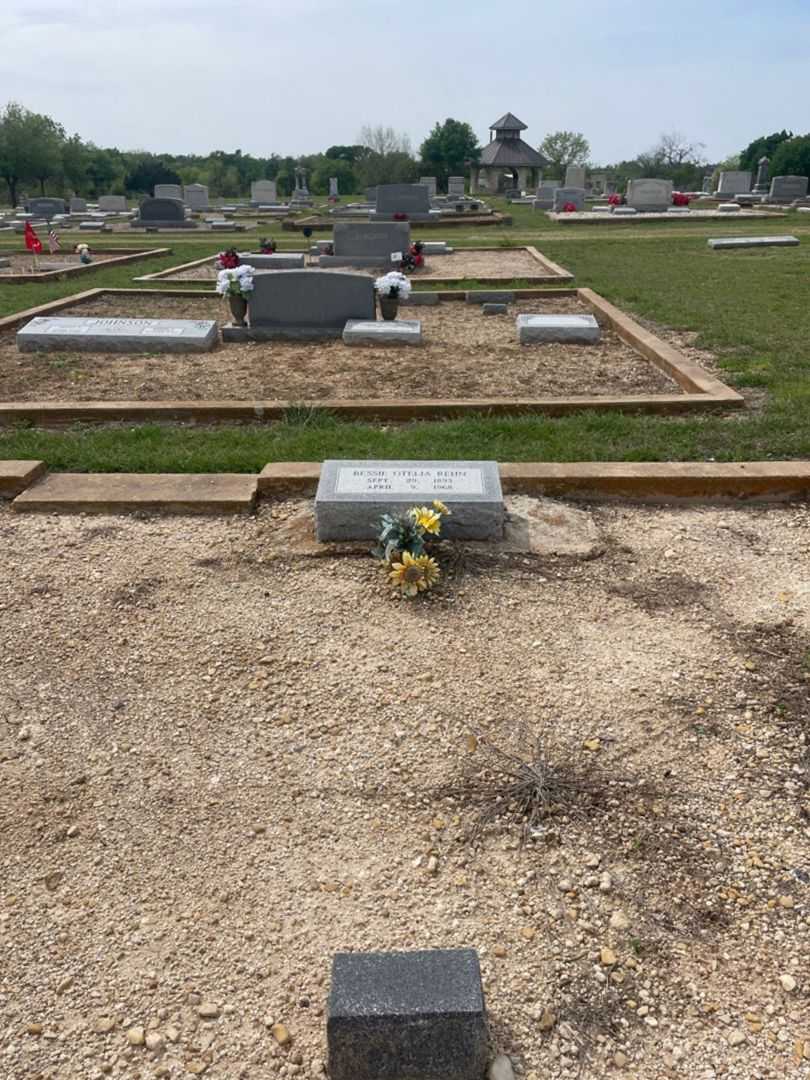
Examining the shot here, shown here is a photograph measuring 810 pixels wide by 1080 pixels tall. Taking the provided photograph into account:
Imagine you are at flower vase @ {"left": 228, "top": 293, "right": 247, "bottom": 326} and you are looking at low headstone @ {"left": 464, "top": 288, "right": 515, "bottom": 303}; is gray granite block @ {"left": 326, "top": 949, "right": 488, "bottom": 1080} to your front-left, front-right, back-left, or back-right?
back-right

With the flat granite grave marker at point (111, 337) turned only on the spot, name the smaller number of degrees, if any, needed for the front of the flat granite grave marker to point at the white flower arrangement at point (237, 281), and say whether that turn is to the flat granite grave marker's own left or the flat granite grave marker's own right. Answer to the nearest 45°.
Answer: approximately 90° to the flat granite grave marker's own left

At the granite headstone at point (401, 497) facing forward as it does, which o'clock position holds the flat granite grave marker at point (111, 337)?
The flat granite grave marker is roughly at 5 o'clock from the granite headstone.

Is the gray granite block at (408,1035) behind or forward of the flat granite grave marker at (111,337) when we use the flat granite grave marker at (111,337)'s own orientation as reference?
forward

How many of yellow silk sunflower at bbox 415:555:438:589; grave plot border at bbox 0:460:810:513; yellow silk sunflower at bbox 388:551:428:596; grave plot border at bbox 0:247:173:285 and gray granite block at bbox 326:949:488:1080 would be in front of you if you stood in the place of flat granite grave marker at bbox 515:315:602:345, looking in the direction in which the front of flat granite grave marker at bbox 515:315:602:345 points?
4

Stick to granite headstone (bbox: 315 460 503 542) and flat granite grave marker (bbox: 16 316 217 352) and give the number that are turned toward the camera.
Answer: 2

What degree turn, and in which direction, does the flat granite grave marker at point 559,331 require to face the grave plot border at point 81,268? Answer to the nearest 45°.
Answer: approximately 135° to its right

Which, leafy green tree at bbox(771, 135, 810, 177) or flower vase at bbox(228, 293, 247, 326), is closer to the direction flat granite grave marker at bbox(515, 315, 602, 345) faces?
the flower vase

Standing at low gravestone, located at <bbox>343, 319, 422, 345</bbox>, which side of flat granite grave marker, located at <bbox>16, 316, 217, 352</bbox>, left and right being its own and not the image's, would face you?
left

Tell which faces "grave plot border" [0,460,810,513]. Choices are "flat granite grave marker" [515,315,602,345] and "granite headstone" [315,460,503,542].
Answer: the flat granite grave marker

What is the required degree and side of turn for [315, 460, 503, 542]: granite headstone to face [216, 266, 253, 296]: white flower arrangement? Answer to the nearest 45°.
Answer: approximately 180°

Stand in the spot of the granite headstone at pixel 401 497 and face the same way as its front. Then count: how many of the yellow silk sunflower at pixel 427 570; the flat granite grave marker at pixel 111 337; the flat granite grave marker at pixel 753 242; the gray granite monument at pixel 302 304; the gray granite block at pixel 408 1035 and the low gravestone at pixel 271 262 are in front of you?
2

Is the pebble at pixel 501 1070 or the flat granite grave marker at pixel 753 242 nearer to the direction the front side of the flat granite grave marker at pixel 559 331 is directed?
the pebble

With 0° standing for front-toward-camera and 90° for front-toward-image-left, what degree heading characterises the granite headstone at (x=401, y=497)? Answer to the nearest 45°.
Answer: approximately 0°
